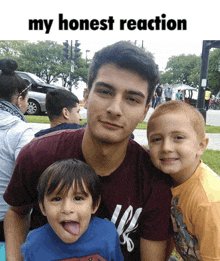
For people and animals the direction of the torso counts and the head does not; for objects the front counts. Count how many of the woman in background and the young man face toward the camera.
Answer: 1

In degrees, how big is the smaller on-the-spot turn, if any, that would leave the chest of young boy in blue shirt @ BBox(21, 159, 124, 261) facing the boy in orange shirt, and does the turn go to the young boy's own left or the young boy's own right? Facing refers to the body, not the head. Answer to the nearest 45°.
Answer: approximately 90° to the young boy's own left

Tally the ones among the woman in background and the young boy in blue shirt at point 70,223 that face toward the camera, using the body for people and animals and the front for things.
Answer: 1

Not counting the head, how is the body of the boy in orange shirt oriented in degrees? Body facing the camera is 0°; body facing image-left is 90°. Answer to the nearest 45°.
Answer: approximately 45°

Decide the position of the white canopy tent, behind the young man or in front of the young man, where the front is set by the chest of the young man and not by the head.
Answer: behind

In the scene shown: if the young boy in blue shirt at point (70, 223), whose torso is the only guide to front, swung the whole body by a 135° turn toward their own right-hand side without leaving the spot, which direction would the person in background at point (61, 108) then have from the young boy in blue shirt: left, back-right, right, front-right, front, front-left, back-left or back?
front-right
